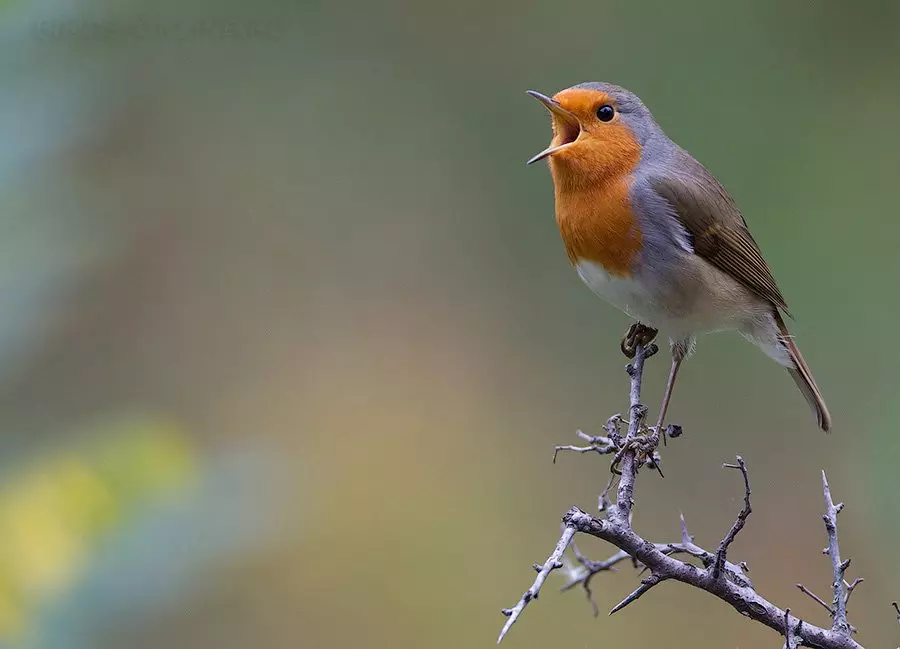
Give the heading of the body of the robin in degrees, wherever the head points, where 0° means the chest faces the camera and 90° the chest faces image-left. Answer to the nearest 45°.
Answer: approximately 90°
